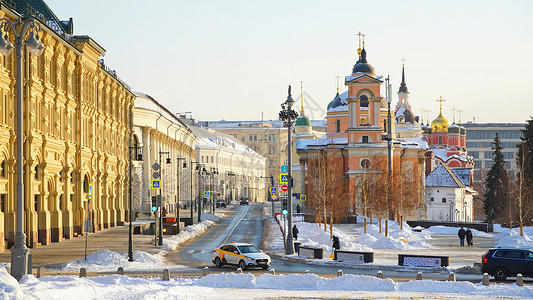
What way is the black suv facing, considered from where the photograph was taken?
facing to the right of the viewer

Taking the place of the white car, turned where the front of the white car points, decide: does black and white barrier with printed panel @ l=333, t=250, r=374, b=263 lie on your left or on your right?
on your left

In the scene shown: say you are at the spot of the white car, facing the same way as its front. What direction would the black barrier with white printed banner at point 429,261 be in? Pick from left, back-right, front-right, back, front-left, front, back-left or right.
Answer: front-left

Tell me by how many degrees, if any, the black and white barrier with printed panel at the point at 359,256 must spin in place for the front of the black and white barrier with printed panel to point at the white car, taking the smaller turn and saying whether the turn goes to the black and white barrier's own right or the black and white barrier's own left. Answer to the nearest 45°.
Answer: approximately 45° to the black and white barrier's own right

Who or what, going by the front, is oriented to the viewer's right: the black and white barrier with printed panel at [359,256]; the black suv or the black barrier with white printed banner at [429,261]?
the black suv

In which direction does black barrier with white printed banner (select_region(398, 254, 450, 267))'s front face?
toward the camera

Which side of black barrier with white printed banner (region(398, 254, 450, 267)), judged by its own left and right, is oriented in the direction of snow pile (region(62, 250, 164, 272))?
right

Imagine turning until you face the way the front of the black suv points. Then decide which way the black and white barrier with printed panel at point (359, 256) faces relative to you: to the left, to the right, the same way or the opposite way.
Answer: to the right

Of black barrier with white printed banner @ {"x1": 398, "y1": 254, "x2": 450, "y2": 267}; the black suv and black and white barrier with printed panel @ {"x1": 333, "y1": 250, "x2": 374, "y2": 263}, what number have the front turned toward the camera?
2

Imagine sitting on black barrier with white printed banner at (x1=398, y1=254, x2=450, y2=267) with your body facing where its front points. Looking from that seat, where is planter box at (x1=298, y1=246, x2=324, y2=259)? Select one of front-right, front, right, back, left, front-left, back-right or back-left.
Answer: back-right

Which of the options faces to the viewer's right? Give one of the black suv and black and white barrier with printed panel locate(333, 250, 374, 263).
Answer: the black suv

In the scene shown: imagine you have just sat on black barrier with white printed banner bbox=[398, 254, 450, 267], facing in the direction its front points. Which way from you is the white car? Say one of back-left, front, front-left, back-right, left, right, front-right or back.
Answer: right

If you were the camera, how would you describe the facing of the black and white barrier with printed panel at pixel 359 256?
facing the viewer

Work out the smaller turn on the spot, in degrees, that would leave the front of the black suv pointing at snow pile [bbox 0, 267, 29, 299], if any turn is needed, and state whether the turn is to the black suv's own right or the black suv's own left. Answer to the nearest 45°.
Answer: approximately 135° to the black suv's own right

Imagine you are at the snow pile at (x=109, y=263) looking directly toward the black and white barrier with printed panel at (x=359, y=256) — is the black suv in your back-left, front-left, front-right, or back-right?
front-right

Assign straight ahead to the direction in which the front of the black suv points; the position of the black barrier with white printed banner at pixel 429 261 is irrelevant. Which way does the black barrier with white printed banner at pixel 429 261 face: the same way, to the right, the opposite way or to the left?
to the right
